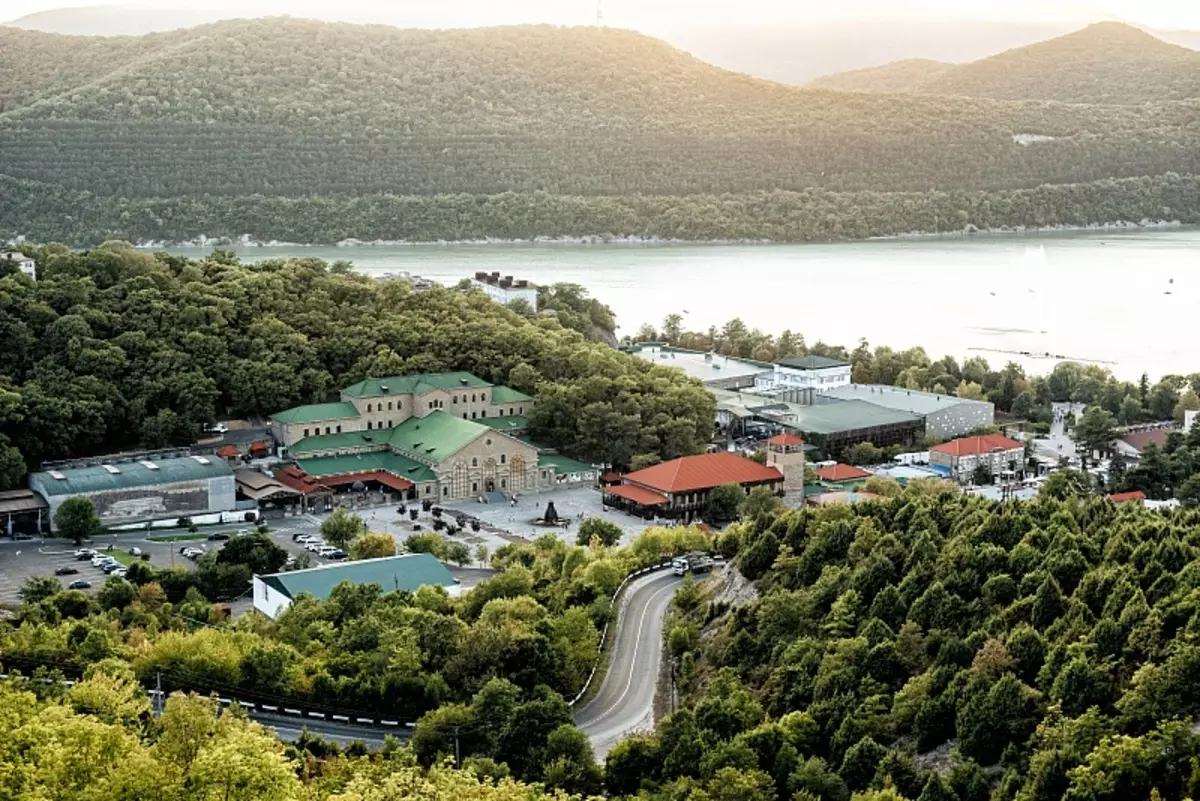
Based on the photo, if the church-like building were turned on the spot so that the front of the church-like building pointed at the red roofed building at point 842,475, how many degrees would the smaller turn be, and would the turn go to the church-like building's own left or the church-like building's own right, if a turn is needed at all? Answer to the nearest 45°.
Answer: approximately 45° to the church-like building's own left

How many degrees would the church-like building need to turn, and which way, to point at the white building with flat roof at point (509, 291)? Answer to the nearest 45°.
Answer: approximately 135° to its left

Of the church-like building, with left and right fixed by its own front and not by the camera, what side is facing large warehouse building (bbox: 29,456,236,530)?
right

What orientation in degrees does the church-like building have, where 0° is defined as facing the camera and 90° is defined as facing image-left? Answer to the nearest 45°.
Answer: approximately 315°

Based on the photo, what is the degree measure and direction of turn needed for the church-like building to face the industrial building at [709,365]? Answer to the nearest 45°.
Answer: approximately 90° to its left

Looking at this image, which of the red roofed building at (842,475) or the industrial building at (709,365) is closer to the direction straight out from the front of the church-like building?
the red roofed building

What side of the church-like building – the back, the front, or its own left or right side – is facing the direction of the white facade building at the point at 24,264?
back

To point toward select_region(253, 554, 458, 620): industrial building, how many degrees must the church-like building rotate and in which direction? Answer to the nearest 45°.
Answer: approximately 45° to its right

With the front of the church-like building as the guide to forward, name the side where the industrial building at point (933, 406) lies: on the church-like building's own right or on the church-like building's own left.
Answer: on the church-like building's own left

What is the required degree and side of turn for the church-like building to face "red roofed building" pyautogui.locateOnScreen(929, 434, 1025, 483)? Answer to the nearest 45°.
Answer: approximately 45° to its left

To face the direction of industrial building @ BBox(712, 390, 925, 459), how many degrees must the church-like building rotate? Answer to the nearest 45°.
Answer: approximately 45° to its left
